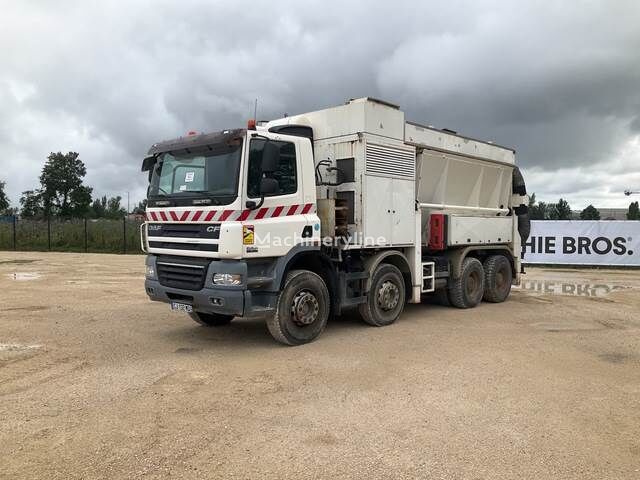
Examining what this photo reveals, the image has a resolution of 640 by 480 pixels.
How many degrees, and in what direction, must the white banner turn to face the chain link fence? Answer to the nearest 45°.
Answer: approximately 90° to its right

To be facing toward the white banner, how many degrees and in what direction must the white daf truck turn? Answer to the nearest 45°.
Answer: approximately 180°

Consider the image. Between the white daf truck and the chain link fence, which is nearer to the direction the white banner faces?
the white daf truck

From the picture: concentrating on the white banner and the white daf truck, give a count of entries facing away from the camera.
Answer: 0

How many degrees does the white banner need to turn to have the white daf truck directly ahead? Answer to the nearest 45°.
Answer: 0° — it already faces it

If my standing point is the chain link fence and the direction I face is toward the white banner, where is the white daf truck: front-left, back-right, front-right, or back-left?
front-right

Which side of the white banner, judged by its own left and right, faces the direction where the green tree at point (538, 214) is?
back

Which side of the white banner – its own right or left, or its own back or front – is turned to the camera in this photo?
front

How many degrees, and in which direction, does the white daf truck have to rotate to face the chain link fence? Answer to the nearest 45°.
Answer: approximately 90° to its right

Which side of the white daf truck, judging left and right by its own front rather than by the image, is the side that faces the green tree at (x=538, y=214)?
back

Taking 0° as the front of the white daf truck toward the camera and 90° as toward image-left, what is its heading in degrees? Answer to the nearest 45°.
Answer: approximately 45°

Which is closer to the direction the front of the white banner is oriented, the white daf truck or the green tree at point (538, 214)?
the white daf truck
